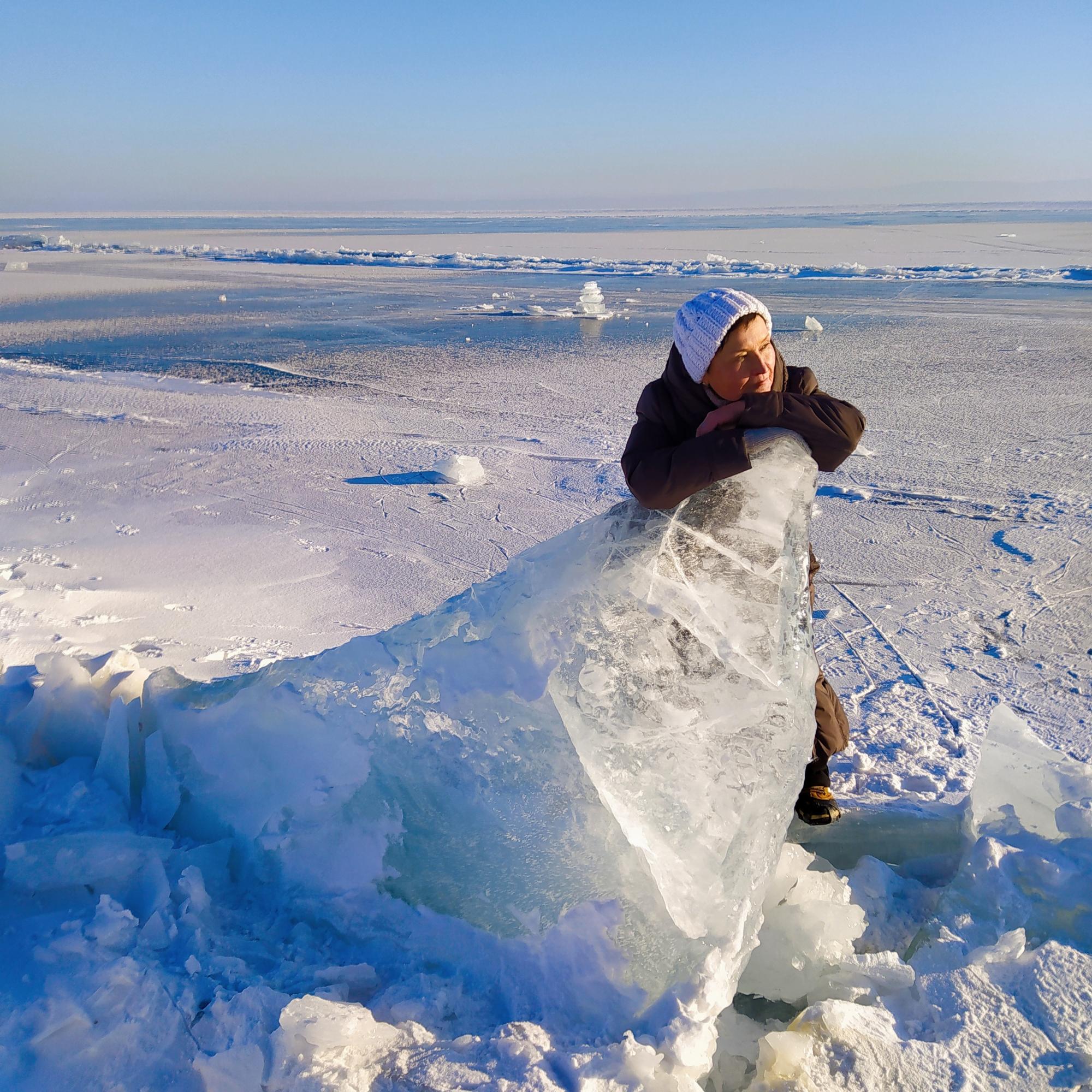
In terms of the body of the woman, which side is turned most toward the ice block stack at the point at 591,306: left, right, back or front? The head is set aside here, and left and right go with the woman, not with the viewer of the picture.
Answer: back

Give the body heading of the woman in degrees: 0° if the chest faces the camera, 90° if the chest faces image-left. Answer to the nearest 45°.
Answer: approximately 0°

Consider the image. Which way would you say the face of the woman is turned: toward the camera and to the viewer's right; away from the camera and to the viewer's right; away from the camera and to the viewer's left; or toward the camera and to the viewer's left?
toward the camera and to the viewer's right

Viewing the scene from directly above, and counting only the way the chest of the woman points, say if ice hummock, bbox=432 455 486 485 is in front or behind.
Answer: behind
